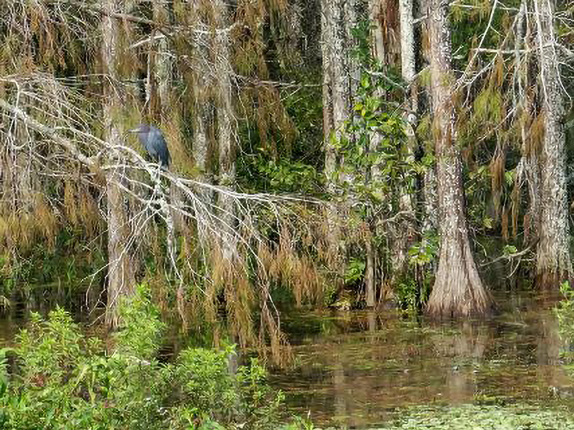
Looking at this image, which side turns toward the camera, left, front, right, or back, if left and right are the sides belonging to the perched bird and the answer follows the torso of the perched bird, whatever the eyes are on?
left

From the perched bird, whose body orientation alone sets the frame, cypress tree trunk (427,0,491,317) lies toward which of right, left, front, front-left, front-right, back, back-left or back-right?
back-right

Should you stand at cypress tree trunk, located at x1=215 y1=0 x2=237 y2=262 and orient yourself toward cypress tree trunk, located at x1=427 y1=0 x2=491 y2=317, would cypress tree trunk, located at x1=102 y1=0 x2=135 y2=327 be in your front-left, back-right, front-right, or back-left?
front-right

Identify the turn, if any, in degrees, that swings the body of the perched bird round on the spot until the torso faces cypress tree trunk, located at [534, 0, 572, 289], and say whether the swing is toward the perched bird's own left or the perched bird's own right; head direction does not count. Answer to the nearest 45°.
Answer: approximately 135° to the perched bird's own right

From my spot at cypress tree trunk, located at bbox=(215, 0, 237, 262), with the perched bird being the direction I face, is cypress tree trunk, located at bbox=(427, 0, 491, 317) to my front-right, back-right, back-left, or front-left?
back-left

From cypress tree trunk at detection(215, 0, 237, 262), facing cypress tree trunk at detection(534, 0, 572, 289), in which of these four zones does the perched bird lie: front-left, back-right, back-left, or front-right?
back-right
